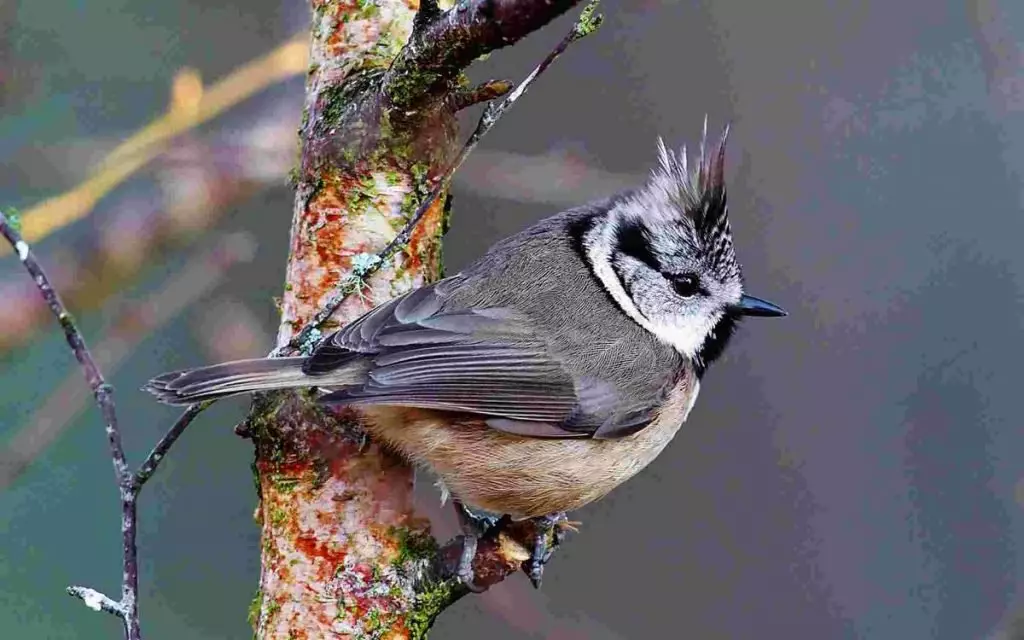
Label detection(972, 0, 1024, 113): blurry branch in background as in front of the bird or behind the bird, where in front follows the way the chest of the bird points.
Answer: in front

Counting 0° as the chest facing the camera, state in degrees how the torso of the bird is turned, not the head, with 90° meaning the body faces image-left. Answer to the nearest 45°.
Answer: approximately 270°
